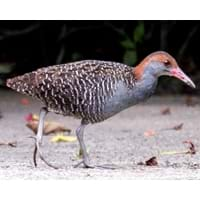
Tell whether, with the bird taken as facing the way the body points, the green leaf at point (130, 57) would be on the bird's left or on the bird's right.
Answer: on the bird's left

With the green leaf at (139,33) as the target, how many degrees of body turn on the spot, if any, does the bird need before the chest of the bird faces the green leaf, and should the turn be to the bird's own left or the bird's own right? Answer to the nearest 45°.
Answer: approximately 90° to the bird's own left

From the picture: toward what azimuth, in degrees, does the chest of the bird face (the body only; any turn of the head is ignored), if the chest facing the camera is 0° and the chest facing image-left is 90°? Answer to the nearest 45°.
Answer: approximately 270°

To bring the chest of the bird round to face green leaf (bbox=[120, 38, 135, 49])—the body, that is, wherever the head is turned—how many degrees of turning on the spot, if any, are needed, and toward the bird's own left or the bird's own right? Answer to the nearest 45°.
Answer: approximately 90° to the bird's own left

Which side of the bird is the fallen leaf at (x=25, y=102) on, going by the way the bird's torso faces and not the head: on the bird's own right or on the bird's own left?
on the bird's own left

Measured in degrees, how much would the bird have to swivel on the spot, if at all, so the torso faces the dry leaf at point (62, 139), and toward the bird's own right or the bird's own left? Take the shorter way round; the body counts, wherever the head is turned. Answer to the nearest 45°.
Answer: approximately 90° to the bird's own left

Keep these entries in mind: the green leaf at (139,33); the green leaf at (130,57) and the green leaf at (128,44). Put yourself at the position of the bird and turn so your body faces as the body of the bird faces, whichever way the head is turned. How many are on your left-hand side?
3
